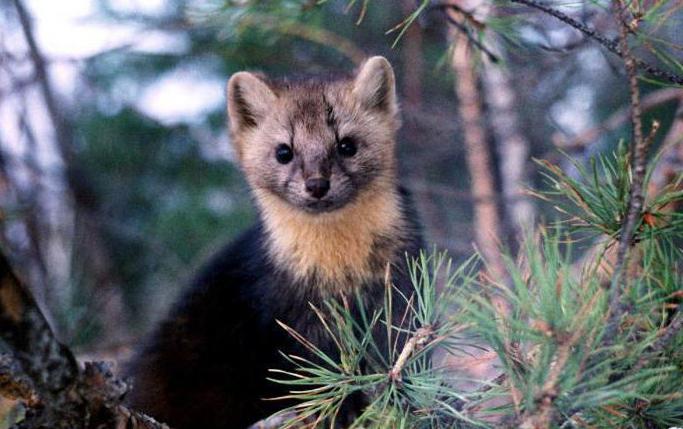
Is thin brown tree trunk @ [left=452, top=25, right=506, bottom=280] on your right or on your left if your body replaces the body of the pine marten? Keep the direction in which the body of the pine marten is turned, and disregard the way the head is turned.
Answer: on your left

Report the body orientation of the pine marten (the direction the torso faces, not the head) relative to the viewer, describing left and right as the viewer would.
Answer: facing the viewer and to the right of the viewer

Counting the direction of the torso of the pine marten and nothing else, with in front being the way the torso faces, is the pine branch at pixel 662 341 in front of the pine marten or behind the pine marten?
in front
